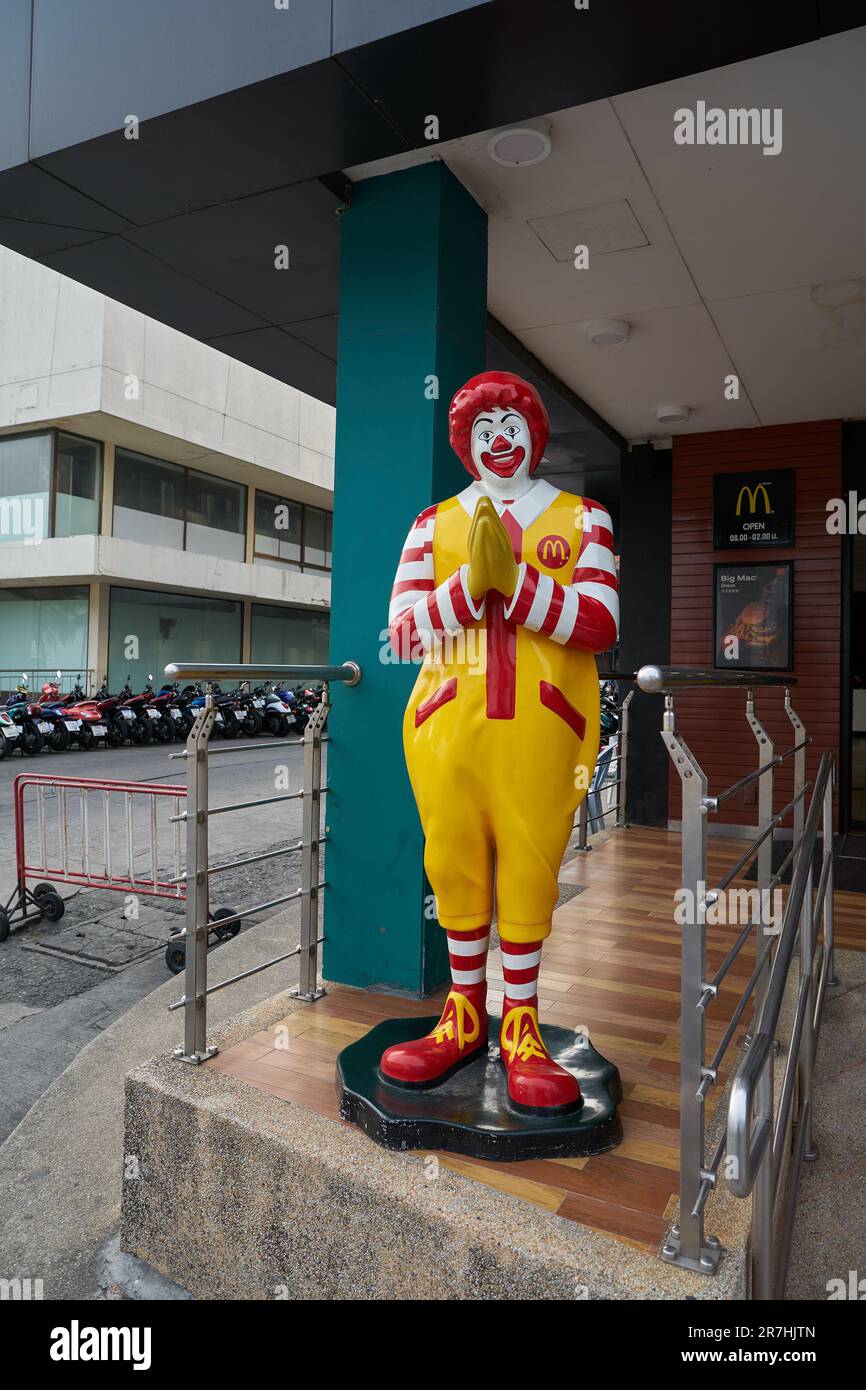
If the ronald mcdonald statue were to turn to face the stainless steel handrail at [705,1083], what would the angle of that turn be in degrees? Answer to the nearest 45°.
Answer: approximately 45° to its left

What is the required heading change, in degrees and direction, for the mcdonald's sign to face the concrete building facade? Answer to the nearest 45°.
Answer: approximately 135° to its right

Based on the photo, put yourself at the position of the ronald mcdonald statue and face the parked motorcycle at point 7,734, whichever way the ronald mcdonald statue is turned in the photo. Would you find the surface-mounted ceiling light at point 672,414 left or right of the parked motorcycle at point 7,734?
right

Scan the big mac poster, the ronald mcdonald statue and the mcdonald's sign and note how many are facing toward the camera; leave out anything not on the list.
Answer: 3

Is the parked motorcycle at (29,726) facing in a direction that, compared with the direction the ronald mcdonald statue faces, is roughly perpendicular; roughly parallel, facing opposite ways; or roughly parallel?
roughly perpendicular

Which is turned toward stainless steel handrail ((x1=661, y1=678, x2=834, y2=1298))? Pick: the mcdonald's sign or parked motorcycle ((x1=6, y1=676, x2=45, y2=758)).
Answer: the mcdonald's sign

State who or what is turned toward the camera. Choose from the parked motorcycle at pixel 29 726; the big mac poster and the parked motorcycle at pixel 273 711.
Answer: the big mac poster

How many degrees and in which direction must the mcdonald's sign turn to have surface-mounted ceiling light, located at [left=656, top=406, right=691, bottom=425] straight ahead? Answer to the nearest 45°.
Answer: approximately 45° to its right

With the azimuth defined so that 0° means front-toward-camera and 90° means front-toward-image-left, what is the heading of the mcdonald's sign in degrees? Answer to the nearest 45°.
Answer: approximately 0°
